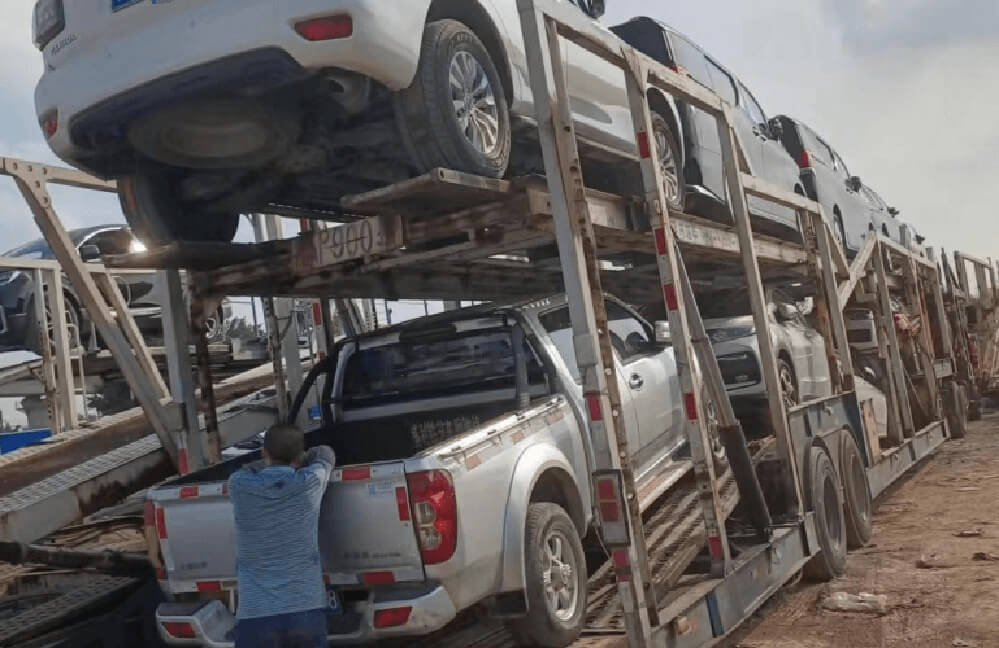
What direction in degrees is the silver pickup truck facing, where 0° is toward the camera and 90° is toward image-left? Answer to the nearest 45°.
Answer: approximately 225°

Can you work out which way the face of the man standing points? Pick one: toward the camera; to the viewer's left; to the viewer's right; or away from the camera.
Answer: away from the camera

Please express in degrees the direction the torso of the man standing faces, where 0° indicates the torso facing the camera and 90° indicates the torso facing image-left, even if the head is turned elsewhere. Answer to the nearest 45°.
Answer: approximately 180°

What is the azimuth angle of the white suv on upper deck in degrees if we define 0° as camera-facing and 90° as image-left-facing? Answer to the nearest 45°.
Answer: approximately 225°

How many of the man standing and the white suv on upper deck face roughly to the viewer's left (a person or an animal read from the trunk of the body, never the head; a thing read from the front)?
0

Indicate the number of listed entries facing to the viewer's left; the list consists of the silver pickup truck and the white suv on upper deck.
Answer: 0
